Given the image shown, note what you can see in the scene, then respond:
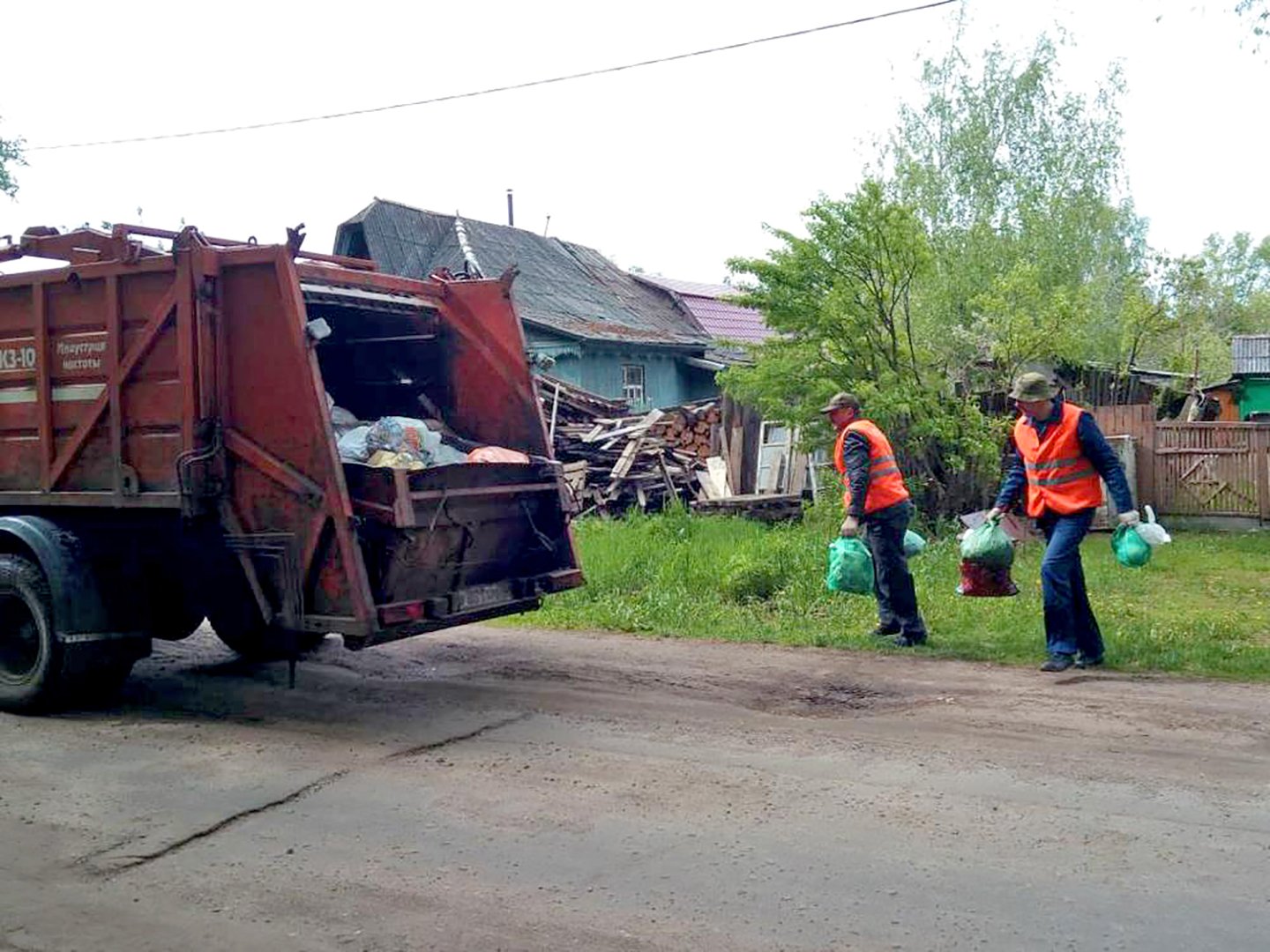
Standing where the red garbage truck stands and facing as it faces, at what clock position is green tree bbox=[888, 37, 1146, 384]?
The green tree is roughly at 3 o'clock from the red garbage truck.

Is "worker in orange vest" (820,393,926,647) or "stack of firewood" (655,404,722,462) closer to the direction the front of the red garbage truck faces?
the stack of firewood

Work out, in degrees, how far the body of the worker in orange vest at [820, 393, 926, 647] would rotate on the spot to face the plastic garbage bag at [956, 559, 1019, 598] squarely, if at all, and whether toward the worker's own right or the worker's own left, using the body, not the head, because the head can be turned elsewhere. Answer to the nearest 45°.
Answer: approximately 135° to the worker's own left

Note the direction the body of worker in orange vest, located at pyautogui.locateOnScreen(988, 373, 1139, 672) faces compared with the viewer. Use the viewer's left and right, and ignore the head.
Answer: facing the viewer and to the left of the viewer

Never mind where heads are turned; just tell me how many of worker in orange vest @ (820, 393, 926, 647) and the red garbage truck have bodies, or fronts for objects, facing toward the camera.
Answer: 0

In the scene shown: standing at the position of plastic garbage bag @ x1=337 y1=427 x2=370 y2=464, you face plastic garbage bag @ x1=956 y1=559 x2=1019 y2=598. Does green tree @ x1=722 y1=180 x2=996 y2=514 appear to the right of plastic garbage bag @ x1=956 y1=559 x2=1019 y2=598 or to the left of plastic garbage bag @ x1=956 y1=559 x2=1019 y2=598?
left

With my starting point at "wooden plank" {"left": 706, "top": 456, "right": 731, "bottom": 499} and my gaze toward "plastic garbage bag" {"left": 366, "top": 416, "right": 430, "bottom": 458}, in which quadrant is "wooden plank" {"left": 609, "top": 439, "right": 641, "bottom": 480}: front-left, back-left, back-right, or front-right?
front-right

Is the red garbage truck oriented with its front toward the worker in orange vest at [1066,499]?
no

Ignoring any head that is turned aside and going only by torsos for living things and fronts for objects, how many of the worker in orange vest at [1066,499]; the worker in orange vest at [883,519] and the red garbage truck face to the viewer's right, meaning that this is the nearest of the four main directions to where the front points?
0

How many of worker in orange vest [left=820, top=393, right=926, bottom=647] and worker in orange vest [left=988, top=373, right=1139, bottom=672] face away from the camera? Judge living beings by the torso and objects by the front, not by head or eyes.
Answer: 0

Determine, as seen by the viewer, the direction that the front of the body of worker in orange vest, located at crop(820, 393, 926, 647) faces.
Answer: to the viewer's left

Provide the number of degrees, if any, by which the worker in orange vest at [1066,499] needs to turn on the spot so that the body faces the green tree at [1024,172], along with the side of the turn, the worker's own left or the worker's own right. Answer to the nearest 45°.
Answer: approximately 135° to the worker's own right

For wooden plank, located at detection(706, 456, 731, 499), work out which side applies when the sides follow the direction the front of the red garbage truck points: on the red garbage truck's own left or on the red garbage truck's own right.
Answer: on the red garbage truck's own right

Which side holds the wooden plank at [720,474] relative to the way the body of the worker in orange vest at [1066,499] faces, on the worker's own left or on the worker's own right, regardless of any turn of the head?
on the worker's own right

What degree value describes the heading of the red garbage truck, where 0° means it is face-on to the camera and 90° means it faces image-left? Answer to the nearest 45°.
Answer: approximately 135°

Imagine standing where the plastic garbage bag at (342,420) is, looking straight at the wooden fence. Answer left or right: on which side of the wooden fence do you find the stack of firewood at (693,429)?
left

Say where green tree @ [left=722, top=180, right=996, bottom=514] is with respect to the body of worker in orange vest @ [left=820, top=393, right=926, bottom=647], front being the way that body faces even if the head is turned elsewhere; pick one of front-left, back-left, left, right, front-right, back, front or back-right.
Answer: right

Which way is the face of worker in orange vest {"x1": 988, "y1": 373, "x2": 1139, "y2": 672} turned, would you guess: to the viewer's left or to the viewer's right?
to the viewer's left

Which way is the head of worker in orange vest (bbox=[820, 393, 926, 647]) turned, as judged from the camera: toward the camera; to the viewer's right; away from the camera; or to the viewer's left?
to the viewer's left
